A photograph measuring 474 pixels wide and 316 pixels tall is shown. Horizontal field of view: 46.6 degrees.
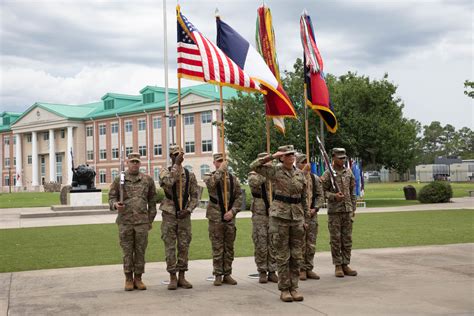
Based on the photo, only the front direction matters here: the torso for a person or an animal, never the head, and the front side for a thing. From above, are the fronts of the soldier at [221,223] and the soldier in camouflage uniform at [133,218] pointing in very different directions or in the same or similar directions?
same or similar directions

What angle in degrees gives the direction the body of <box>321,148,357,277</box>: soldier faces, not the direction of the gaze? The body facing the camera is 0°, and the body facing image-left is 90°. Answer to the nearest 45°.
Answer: approximately 315°

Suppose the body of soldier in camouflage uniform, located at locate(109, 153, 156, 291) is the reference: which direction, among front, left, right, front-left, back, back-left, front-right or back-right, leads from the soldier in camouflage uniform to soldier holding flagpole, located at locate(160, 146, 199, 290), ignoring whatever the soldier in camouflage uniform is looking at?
left

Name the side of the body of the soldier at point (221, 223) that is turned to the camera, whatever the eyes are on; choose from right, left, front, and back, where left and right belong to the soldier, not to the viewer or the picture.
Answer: front

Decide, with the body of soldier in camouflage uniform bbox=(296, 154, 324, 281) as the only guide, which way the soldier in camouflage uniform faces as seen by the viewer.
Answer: toward the camera

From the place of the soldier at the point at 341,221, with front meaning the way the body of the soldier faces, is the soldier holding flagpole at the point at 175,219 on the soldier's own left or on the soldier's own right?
on the soldier's own right

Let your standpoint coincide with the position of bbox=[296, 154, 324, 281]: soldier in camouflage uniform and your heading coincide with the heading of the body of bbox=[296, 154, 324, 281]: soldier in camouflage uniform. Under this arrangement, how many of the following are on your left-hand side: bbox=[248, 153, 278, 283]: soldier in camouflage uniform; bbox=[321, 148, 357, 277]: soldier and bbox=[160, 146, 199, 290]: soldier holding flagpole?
1

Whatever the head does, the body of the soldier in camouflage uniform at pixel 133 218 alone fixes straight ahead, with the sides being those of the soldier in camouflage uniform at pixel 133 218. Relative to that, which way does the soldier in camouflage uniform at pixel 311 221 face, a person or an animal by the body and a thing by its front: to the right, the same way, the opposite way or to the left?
the same way

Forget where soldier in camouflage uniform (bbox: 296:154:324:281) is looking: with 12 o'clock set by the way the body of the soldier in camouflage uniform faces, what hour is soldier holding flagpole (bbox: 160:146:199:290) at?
The soldier holding flagpole is roughly at 2 o'clock from the soldier in camouflage uniform.

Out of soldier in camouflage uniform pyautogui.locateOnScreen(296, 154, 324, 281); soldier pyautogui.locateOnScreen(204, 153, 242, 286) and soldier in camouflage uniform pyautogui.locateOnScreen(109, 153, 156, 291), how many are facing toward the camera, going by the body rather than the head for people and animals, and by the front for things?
3

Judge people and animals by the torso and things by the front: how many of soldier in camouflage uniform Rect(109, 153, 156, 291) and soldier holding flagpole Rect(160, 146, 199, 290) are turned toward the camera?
2

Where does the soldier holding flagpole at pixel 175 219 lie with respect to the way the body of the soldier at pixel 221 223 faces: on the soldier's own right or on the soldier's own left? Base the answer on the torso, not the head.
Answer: on the soldier's own right

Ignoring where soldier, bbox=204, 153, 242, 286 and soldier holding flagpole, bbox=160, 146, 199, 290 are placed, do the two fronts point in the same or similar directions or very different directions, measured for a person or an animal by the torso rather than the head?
same or similar directions

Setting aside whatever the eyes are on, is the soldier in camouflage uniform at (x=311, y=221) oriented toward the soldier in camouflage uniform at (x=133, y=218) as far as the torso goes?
no

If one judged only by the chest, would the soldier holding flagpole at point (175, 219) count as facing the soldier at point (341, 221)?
no

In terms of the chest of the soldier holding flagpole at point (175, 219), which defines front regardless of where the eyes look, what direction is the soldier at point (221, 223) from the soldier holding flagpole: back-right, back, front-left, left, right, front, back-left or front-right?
left

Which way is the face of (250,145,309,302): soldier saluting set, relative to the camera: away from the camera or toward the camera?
toward the camera

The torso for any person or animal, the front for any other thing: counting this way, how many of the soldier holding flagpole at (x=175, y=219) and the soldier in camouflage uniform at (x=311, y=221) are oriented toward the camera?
2
